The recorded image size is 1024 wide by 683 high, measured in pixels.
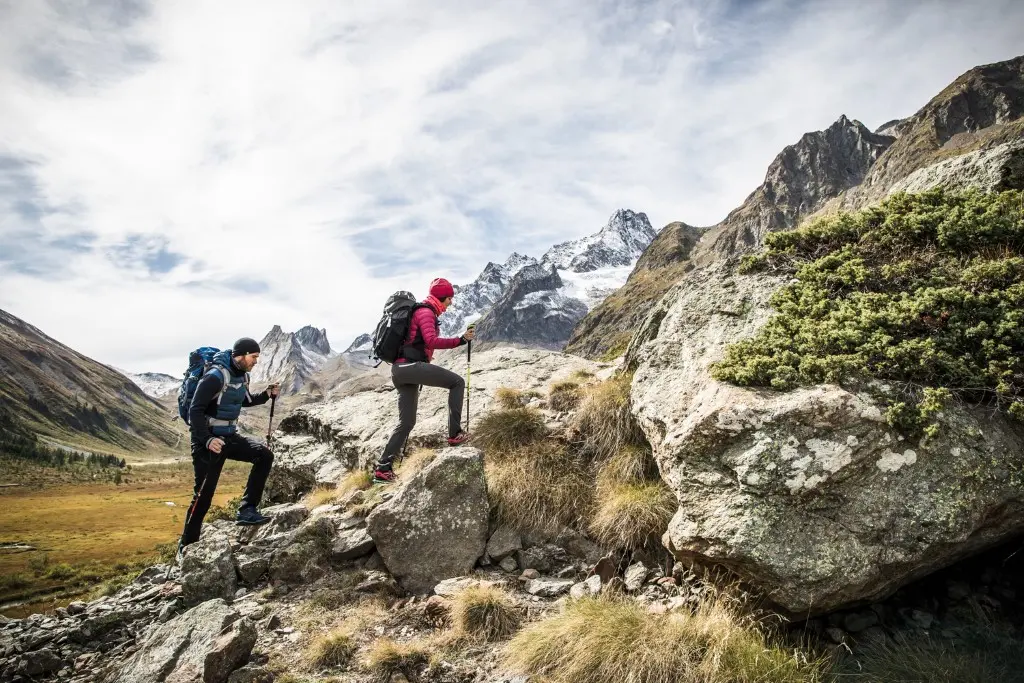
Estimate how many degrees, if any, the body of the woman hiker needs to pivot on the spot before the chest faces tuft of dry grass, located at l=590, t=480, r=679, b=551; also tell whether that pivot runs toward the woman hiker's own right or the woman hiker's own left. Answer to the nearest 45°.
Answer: approximately 45° to the woman hiker's own right

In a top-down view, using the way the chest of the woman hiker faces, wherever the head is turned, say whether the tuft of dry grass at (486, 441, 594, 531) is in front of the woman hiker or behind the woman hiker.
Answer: in front

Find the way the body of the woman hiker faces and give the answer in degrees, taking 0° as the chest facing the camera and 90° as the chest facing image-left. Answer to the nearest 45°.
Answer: approximately 270°

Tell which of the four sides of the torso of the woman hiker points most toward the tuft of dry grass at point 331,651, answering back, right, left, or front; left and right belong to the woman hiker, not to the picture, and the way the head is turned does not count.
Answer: right

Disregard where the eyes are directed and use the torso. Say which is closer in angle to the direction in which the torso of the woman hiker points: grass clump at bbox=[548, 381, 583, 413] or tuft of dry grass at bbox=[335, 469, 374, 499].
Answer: the grass clump

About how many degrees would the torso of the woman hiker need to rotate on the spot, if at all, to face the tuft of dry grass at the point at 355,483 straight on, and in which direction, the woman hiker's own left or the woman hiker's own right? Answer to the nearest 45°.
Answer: approximately 135° to the woman hiker's own left

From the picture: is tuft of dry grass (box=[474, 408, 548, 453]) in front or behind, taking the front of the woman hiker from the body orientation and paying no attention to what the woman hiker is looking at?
in front

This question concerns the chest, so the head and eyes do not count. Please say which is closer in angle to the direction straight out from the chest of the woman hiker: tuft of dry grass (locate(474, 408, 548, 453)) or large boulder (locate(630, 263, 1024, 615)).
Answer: the tuft of dry grass

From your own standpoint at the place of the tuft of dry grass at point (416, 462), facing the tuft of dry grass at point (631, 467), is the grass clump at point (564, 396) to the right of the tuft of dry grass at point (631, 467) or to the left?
left

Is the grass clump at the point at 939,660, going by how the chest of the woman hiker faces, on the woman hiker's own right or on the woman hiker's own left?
on the woman hiker's own right

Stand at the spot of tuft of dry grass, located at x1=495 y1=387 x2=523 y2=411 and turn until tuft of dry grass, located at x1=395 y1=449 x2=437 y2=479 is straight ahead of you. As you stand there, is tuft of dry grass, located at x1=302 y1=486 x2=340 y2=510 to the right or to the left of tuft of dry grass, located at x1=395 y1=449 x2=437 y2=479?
right

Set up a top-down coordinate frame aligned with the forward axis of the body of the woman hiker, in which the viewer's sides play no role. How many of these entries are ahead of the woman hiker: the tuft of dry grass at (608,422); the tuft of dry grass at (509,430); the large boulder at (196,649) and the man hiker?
2
